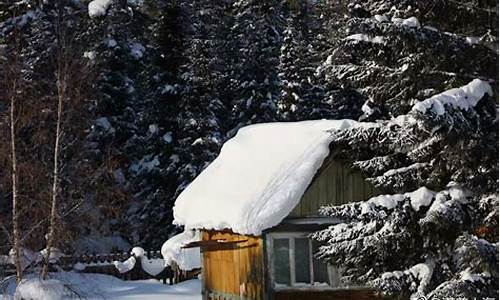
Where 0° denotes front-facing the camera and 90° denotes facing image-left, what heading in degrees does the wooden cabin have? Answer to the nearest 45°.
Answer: approximately 315°

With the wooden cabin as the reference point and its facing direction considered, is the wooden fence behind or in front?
behind
